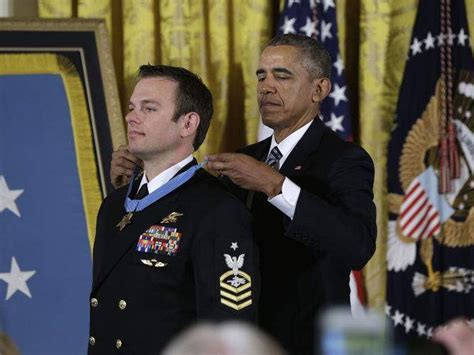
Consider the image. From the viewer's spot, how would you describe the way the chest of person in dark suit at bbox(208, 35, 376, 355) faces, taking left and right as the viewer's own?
facing the viewer and to the left of the viewer

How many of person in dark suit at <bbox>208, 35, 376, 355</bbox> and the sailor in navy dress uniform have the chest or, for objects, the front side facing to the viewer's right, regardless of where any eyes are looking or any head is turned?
0

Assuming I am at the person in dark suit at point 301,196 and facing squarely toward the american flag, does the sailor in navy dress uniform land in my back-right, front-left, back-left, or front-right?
back-left

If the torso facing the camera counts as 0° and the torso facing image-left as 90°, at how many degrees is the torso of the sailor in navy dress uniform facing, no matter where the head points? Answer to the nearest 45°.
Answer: approximately 45°

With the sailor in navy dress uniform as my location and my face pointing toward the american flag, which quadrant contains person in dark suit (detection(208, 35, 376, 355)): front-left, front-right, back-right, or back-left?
front-right

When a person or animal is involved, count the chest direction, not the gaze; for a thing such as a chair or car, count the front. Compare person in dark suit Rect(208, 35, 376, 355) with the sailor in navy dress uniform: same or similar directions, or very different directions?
same or similar directions

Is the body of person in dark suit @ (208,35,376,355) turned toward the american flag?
no
